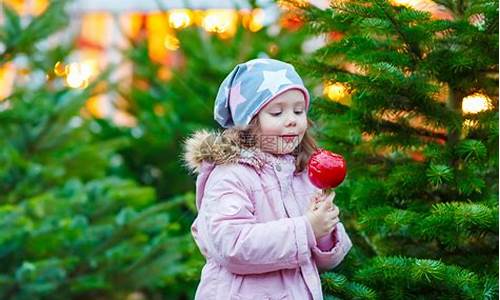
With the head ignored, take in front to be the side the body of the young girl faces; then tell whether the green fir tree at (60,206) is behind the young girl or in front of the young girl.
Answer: behind

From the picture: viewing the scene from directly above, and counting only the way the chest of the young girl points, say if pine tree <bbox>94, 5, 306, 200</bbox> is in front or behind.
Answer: behind

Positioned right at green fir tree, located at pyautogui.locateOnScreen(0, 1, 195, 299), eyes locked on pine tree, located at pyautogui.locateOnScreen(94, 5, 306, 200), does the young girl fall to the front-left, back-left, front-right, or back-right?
back-right

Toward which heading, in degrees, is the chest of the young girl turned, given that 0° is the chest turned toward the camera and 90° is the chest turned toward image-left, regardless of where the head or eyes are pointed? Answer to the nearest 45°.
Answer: approximately 315°

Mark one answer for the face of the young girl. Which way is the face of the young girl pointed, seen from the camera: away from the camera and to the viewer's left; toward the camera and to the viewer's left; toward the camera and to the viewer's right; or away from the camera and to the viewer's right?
toward the camera and to the viewer's right

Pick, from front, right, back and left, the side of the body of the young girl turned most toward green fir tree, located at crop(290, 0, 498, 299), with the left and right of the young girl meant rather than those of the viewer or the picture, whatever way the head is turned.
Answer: left
